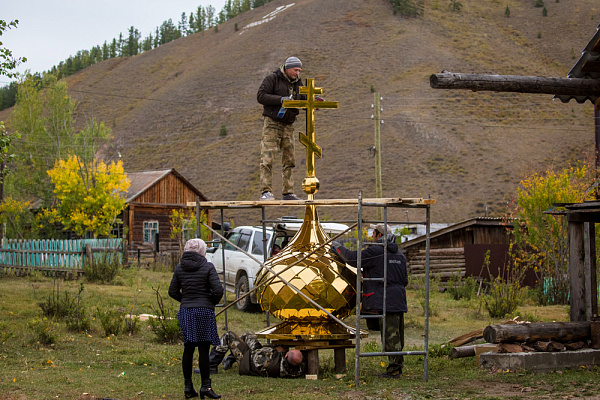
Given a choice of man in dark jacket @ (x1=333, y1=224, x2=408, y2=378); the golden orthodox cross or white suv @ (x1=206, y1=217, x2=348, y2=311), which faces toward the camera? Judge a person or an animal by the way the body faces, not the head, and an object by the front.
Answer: the golden orthodox cross

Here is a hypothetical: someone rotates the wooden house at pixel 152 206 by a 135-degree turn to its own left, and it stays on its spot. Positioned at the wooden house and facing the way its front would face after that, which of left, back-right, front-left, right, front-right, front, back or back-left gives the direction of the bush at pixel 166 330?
back-right

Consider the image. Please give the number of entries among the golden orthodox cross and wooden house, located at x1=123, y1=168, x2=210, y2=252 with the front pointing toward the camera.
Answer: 2

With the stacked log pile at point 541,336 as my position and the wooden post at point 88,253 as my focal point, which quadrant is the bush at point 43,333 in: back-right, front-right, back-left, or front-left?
front-left

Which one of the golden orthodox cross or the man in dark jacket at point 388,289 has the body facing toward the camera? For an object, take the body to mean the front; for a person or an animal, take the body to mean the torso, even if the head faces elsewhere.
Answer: the golden orthodox cross

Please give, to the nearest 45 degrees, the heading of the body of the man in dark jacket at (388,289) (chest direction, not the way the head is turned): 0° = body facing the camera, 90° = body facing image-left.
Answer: approximately 135°

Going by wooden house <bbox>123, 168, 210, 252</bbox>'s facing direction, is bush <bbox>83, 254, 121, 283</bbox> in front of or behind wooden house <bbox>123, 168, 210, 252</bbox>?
in front

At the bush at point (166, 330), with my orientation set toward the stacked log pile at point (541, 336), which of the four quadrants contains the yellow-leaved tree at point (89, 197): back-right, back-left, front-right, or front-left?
back-left

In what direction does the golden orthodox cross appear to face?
toward the camera

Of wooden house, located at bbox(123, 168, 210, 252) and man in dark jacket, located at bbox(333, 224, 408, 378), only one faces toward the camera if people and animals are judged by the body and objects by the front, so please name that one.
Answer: the wooden house

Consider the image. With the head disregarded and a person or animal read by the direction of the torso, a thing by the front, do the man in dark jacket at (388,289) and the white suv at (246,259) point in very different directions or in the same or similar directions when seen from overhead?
same or similar directions

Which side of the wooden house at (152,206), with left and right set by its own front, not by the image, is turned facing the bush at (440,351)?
front
